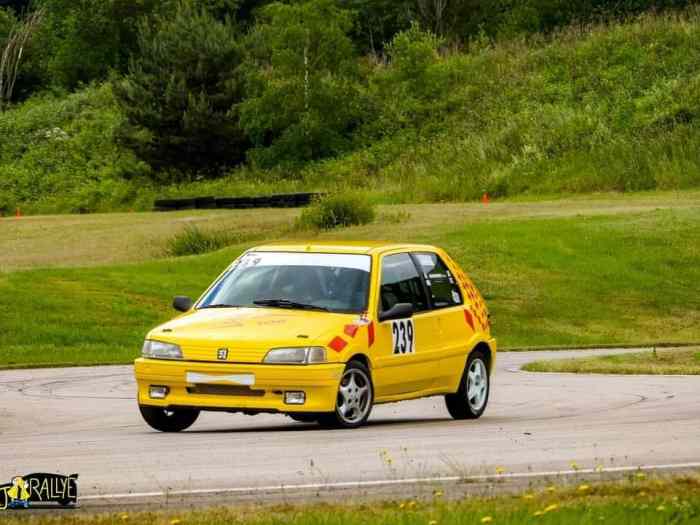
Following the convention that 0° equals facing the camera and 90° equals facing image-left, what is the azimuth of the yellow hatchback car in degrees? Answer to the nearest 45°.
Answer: approximately 45°

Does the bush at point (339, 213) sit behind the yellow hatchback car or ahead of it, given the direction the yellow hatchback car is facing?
behind

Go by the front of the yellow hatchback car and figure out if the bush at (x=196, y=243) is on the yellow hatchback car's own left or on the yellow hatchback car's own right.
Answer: on the yellow hatchback car's own right
